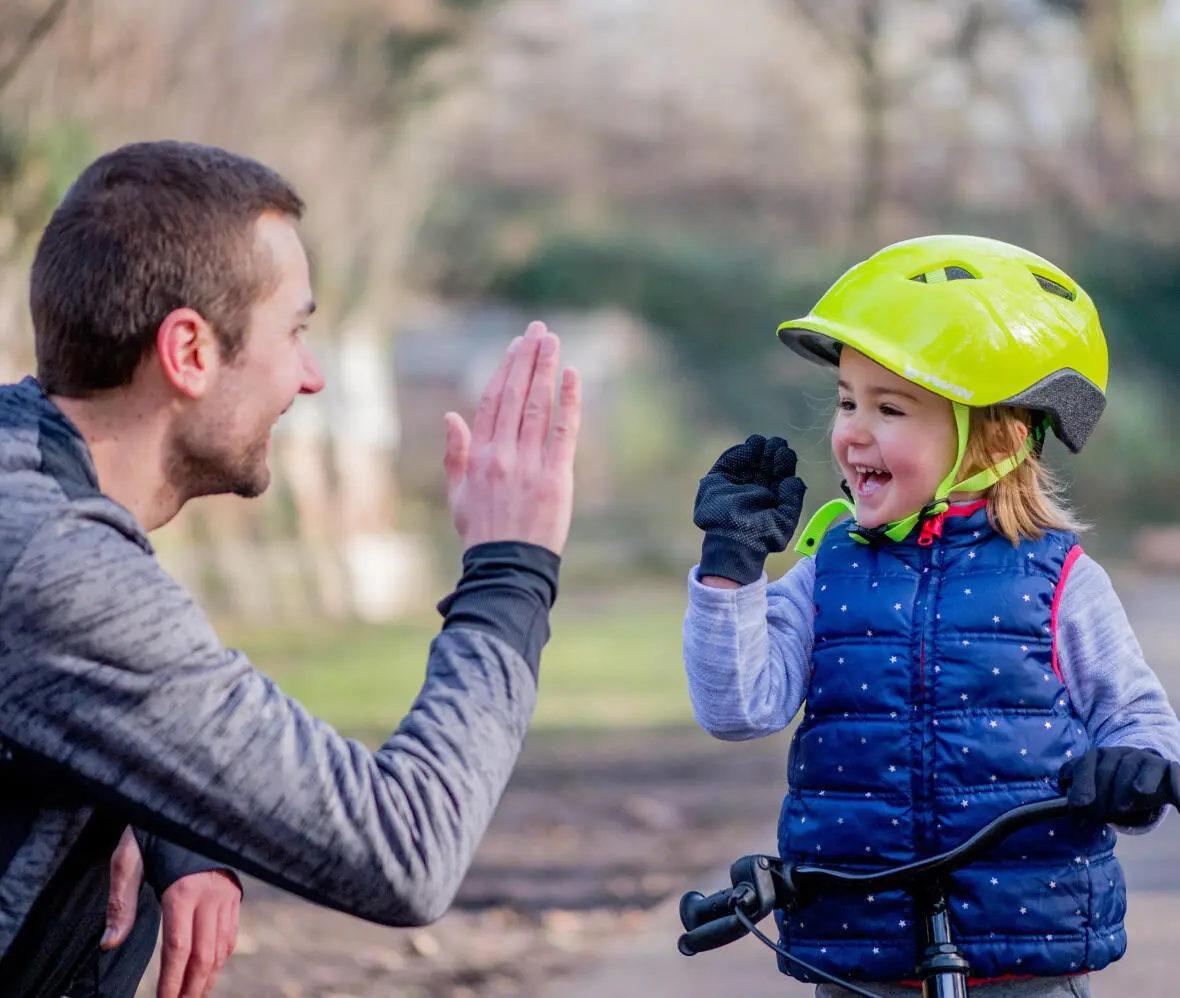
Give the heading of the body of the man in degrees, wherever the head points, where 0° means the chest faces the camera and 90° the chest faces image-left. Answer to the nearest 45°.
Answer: approximately 270°

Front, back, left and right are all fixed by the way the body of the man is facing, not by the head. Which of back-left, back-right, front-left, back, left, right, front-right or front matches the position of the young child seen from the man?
front

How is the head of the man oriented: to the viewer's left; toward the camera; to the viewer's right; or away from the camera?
to the viewer's right
